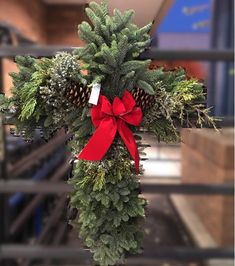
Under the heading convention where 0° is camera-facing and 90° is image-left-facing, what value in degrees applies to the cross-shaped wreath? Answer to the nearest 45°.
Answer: approximately 0°
